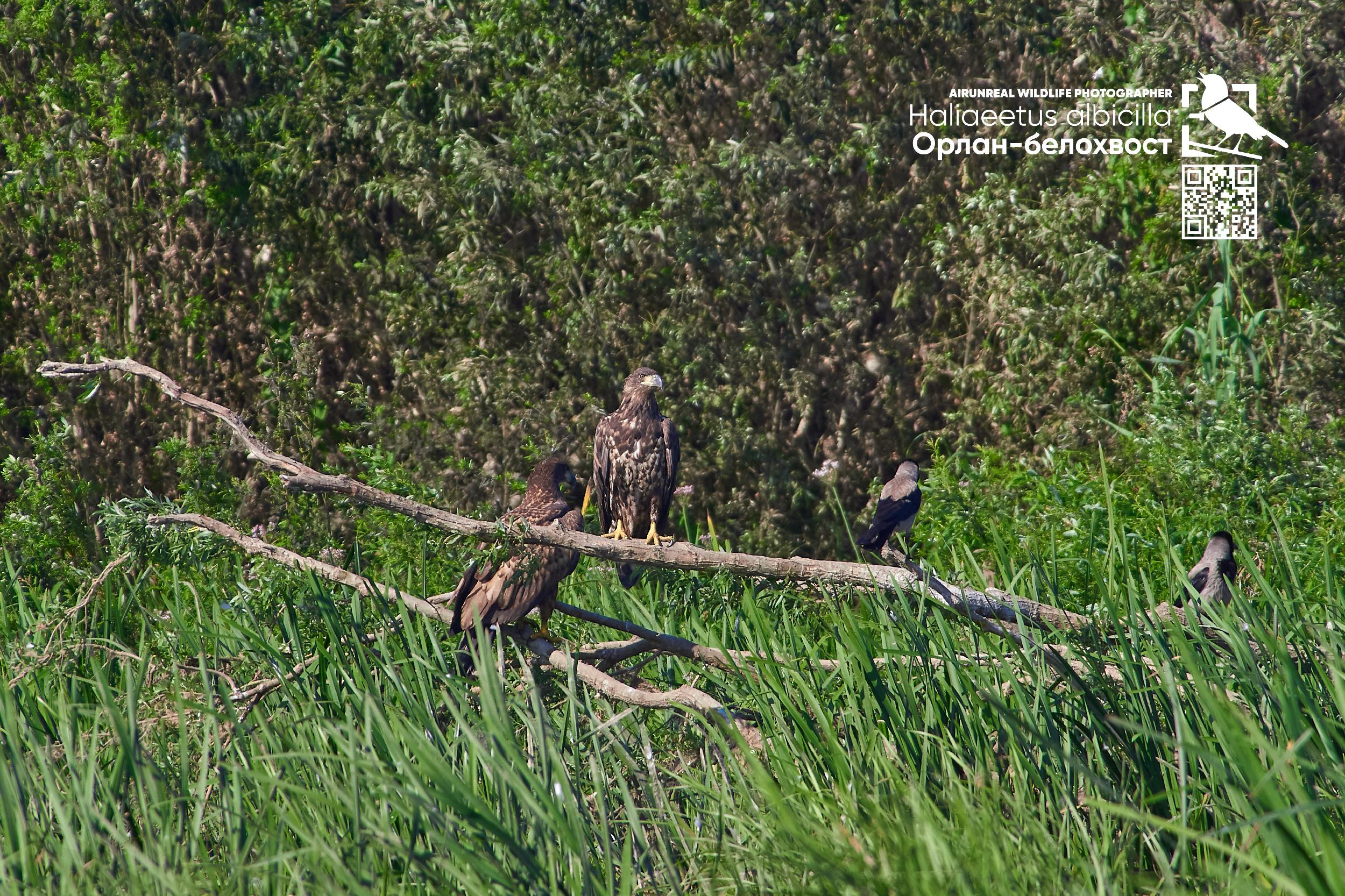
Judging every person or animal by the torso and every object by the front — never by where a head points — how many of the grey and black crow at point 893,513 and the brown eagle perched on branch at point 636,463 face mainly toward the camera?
1

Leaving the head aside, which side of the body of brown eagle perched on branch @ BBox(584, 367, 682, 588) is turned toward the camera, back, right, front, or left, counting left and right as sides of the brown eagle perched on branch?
front

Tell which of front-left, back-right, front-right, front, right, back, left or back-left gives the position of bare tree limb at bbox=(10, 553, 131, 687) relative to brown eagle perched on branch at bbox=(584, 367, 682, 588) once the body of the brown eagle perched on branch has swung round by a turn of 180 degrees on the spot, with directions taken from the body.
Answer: back-left

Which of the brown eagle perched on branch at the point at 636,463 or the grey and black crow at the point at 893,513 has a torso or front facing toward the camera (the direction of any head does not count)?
the brown eagle perched on branch

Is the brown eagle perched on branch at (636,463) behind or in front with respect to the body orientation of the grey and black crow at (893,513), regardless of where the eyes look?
behind

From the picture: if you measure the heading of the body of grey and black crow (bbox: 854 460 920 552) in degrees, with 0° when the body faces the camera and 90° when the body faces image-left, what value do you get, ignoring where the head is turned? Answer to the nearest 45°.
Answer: approximately 225°

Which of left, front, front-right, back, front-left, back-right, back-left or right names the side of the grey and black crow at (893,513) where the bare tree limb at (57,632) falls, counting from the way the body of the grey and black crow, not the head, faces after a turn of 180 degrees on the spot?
front
